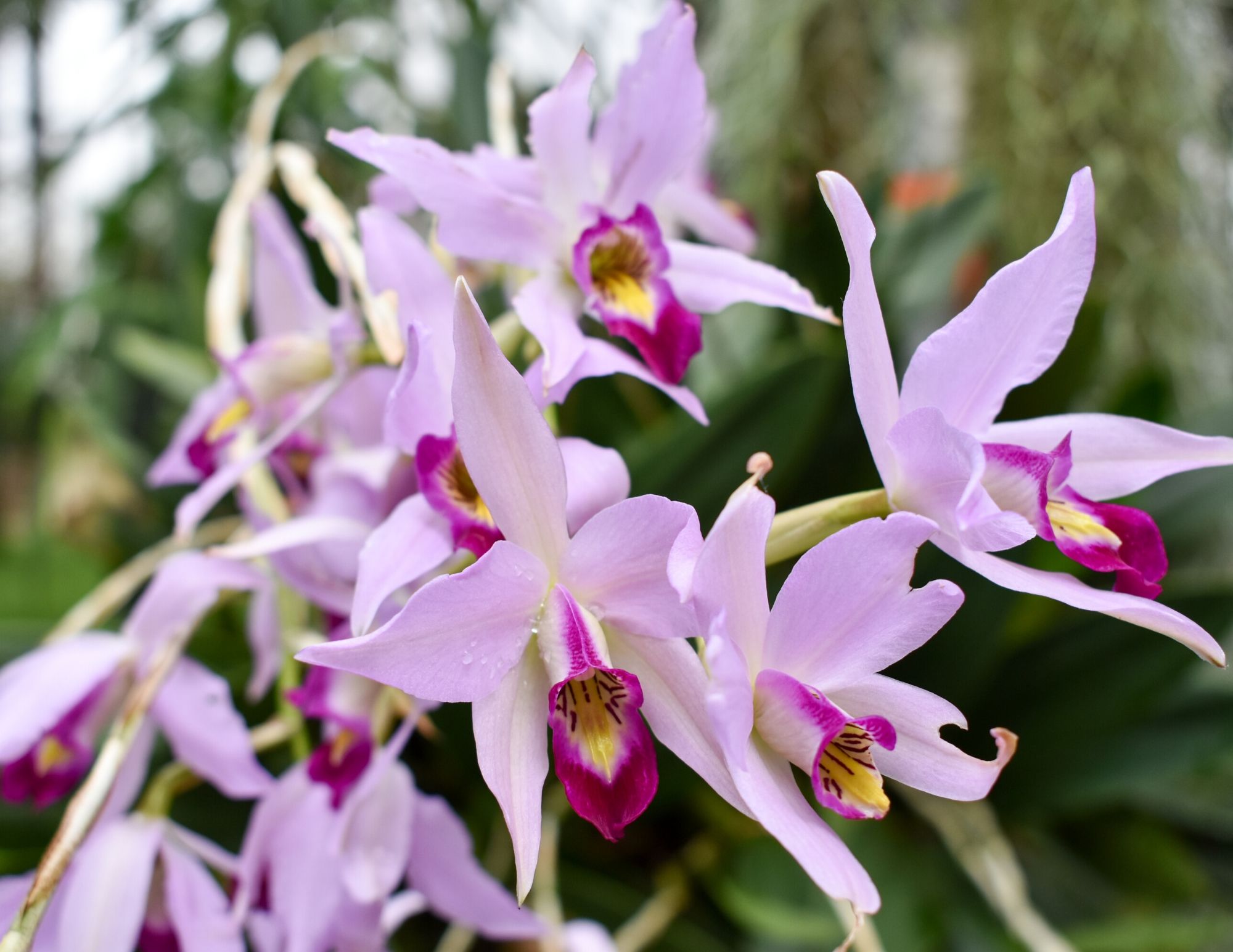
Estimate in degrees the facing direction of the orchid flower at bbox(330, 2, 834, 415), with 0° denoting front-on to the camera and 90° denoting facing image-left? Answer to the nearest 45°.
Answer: approximately 315°

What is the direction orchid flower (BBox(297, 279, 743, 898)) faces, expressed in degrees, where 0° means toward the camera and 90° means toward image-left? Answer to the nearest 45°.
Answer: approximately 0°

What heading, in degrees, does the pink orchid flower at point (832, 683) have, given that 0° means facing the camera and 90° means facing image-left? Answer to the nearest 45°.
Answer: approximately 315°
